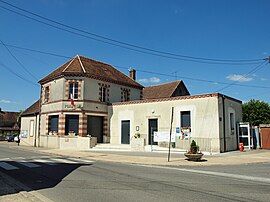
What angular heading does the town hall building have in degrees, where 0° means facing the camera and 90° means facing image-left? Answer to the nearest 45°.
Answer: approximately 0°

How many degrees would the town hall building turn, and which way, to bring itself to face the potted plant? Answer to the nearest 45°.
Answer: approximately 45° to its left

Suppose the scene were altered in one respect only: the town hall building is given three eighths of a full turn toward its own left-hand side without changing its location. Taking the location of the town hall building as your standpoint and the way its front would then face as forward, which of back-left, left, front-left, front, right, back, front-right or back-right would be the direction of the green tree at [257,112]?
front
